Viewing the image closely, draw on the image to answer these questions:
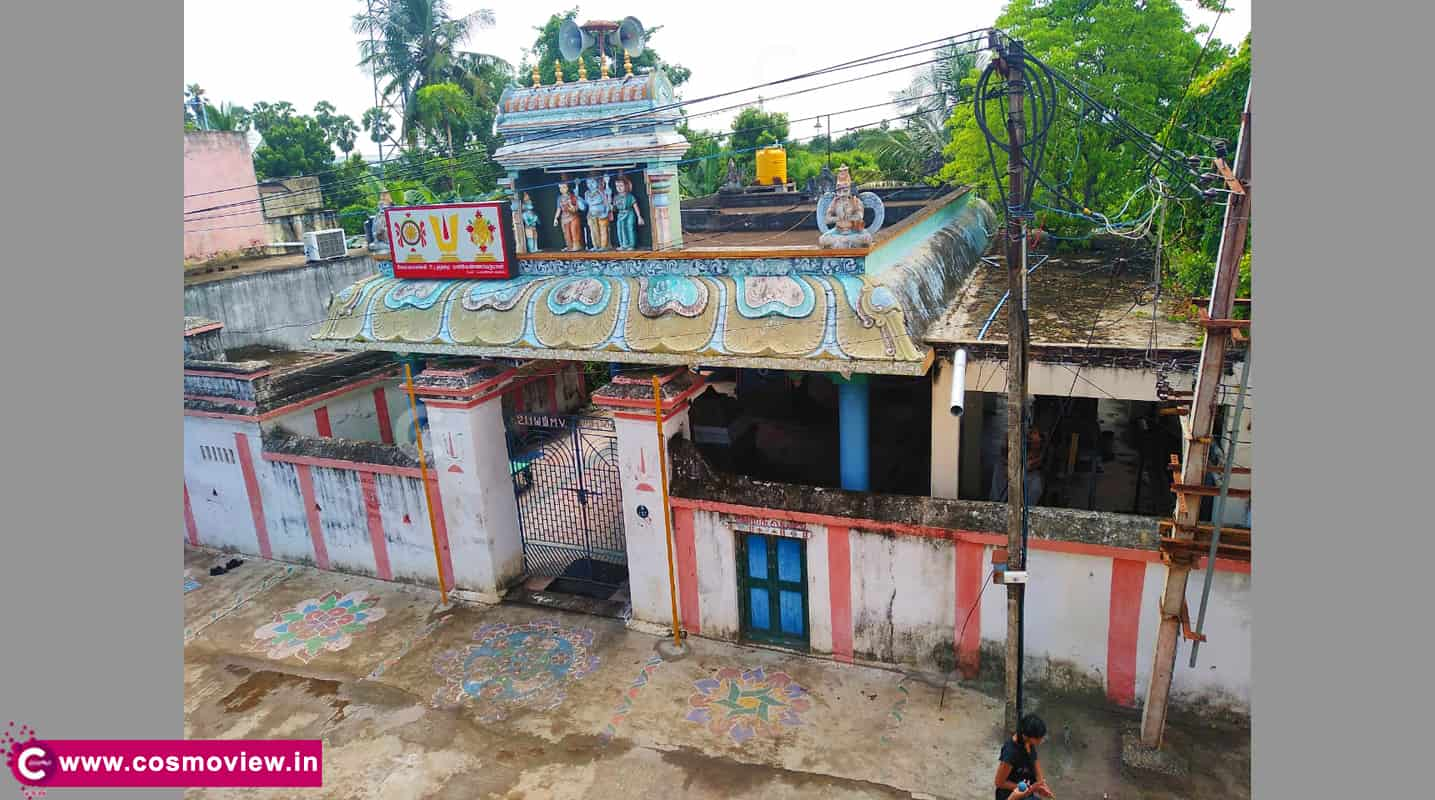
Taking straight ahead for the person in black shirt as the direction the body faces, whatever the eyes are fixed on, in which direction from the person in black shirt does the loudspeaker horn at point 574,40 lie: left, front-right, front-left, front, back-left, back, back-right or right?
back

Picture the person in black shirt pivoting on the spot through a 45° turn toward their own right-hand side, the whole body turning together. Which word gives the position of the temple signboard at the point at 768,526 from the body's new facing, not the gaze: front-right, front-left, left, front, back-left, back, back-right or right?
back-right

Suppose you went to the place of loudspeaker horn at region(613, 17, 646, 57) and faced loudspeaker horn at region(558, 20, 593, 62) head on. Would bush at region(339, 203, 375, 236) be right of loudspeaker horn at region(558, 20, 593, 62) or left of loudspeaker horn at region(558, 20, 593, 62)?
right

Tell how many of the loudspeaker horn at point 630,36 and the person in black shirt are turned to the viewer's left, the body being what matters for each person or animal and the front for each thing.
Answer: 0

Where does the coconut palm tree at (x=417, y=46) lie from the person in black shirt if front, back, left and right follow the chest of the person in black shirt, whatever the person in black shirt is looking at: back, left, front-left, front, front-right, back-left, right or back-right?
back

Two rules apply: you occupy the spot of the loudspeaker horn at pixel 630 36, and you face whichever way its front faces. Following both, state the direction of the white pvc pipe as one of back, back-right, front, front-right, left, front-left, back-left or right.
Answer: front

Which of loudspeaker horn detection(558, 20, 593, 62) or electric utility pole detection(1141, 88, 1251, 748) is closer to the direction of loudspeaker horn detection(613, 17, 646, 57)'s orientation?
the electric utility pole

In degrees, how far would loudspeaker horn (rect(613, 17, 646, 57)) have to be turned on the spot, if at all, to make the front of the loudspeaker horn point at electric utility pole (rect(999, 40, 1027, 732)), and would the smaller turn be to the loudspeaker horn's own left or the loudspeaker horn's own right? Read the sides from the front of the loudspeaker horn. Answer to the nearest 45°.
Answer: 0° — it already faces it

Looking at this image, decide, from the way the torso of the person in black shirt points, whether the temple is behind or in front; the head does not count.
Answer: behind

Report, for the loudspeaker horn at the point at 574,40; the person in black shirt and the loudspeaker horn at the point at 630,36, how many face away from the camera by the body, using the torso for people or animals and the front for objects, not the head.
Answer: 0

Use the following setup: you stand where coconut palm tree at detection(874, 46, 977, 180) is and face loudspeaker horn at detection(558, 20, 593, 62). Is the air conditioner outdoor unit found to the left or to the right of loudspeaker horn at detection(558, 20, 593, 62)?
right

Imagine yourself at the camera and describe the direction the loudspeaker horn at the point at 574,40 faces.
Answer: facing the viewer and to the left of the viewer

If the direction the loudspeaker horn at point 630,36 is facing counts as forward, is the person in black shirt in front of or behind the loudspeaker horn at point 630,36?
in front
